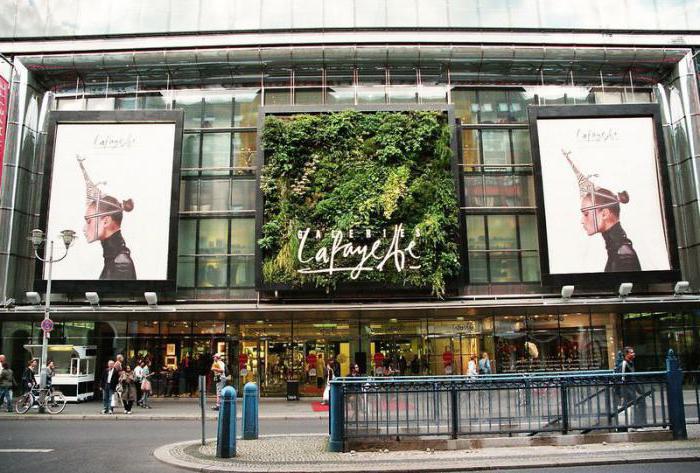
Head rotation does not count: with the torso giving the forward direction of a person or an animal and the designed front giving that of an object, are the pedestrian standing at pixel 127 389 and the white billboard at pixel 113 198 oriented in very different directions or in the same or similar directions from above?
same or similar directions

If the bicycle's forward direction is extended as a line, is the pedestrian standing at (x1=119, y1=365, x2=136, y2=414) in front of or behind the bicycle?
behind

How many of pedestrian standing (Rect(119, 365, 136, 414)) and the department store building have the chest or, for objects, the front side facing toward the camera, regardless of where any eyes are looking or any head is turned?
2

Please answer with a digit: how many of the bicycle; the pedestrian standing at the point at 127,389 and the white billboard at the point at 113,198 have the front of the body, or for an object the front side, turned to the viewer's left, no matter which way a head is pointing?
1

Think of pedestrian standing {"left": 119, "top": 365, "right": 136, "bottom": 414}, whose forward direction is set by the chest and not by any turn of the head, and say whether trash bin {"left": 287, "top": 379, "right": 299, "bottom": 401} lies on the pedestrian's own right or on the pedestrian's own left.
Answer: on the pedestrian's own left

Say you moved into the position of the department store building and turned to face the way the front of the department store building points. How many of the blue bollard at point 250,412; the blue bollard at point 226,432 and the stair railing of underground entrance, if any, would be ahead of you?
3

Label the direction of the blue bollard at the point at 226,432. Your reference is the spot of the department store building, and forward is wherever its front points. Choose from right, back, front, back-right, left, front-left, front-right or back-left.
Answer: front

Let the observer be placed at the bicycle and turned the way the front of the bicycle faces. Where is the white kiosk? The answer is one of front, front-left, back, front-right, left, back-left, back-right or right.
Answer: right

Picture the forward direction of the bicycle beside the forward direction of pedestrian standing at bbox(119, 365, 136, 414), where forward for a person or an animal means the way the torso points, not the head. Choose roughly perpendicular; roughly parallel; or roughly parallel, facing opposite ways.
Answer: roughly perpendicular

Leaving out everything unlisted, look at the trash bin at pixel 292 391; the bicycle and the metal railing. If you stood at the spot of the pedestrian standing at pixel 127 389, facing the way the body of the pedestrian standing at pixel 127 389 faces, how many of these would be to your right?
1

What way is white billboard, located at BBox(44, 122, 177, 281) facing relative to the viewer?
toward the camera

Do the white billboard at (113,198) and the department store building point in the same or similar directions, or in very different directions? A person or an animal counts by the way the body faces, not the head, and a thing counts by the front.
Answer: same or similar directions

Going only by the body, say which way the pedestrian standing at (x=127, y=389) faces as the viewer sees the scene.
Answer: toward the camera

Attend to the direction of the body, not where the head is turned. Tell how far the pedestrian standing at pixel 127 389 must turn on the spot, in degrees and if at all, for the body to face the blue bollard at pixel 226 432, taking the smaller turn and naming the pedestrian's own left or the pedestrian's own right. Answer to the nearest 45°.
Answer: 0° — they already face it

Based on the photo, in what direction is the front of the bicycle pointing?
to the viewer's left

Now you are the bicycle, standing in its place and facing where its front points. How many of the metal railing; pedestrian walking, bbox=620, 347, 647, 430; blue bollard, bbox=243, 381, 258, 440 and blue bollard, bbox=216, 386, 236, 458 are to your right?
0
